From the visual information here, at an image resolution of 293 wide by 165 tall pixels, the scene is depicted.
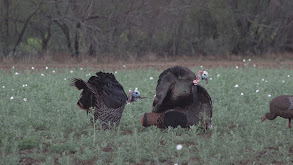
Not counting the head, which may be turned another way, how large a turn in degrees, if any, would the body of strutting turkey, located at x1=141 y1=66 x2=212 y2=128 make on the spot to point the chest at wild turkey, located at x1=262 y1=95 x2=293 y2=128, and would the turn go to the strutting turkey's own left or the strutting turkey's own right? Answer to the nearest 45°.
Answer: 0° — it already faces it

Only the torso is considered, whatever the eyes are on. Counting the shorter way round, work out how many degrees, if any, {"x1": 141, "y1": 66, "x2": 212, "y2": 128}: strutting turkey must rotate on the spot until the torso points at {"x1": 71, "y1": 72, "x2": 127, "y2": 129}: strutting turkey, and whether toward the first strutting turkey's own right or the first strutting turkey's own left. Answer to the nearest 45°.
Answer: approximately 180°

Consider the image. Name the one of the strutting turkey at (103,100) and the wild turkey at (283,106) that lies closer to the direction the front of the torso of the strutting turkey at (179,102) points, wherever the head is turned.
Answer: the wild turkey

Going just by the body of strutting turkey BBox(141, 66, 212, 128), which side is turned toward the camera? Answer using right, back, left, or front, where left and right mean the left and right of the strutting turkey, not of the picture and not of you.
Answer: right
